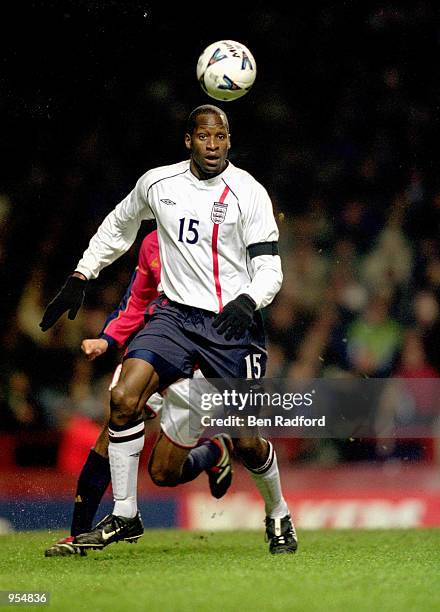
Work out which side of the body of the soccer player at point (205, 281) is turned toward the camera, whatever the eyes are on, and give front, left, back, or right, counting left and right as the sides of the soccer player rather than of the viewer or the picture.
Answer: front

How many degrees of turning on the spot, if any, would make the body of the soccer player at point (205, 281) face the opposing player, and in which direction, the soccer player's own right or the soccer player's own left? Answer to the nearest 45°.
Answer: approximately 135° to the soccer player's own right
